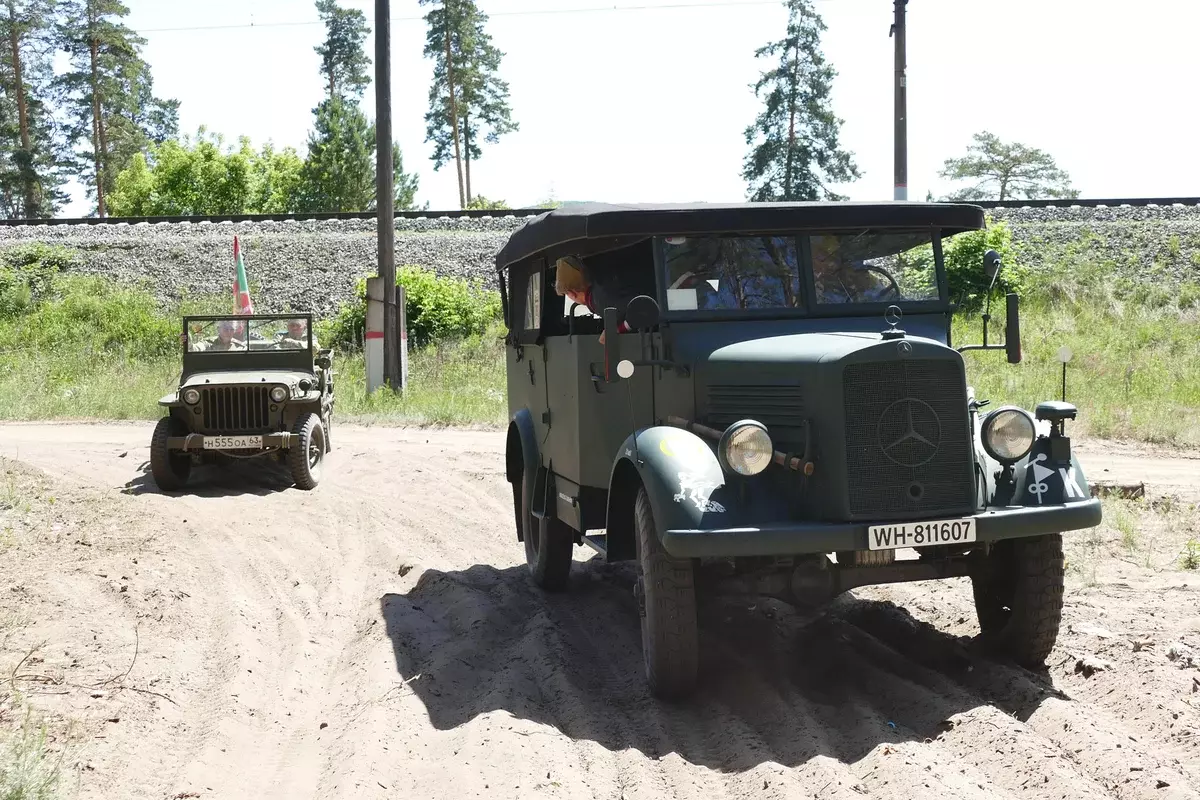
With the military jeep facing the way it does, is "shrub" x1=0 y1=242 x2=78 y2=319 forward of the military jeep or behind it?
behind

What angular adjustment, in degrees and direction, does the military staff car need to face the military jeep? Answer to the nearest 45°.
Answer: approximately 180°

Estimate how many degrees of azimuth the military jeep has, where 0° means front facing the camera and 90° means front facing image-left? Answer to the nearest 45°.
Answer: approximately 0°

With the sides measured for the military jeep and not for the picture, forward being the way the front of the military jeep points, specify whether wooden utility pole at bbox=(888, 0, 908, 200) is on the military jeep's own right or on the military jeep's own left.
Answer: on the military jeep's own left

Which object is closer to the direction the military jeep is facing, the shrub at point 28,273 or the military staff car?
the military staff car

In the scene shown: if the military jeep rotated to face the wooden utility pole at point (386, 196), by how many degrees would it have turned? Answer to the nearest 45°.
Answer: approximately 180°

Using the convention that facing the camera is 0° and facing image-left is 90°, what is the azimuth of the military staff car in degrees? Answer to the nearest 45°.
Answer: approximately 315°

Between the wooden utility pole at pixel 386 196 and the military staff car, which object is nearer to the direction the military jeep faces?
the military staff car

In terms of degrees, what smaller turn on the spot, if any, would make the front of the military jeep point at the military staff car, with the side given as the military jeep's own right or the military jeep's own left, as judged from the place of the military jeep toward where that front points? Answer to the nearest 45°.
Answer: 0° — it already faces it

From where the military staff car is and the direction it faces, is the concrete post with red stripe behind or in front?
behind

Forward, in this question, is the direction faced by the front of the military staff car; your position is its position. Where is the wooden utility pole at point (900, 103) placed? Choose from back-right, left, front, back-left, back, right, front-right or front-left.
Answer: back-left

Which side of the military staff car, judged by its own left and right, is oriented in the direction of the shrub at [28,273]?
back

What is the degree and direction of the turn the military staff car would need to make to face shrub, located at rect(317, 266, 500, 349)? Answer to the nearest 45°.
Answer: approximately 135° to its left
